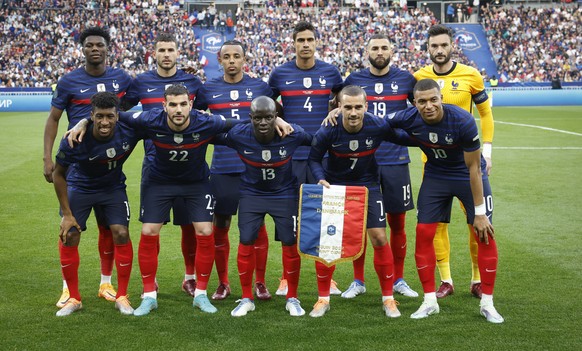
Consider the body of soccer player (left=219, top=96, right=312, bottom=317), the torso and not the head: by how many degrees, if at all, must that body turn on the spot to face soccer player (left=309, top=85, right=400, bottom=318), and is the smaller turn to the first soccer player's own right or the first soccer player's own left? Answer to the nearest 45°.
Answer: approximately 90° to the first soccer player's own left

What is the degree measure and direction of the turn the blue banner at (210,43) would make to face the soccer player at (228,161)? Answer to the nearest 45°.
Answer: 0° — it already faces them

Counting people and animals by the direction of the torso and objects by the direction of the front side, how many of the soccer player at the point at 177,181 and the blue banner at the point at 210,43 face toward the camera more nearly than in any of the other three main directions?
2

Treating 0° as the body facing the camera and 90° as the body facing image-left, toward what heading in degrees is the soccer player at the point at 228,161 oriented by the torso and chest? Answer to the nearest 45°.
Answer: approximately 0°

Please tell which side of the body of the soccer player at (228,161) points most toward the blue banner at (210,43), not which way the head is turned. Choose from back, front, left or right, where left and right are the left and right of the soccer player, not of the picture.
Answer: back

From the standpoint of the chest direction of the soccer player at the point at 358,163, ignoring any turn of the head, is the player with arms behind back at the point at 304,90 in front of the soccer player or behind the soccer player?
behind

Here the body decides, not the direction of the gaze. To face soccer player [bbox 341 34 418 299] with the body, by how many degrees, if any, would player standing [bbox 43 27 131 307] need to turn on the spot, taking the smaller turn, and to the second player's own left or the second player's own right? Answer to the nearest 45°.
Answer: approximately 90° to the second player's own left
